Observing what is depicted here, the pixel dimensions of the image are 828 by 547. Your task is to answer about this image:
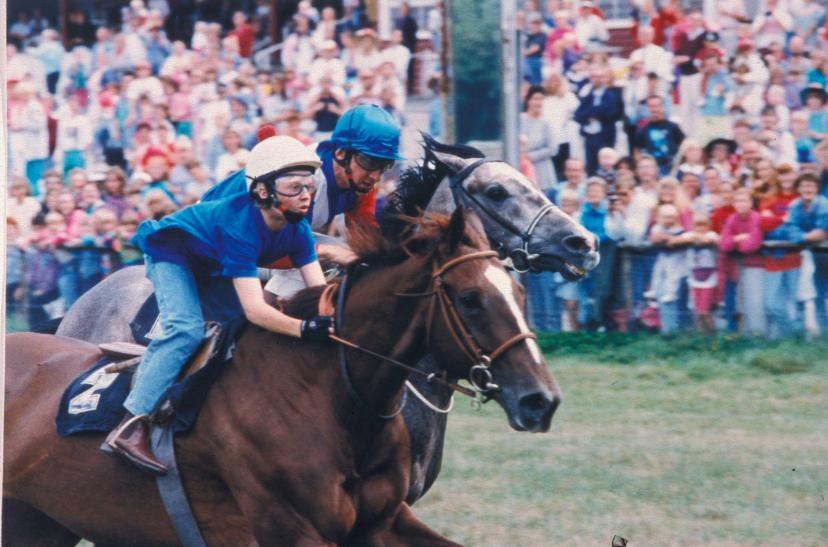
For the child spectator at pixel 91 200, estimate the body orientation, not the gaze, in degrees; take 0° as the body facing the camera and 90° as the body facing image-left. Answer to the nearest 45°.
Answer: approximately 0°

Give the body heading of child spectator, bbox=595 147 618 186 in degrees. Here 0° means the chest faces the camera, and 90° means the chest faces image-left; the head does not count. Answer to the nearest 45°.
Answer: approximately 0°

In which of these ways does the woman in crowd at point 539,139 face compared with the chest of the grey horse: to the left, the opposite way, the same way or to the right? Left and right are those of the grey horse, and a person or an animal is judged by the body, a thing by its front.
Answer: to the right
